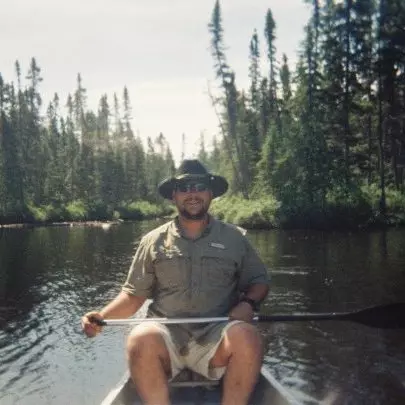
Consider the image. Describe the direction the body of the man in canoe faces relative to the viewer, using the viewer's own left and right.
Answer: facing the viewer
